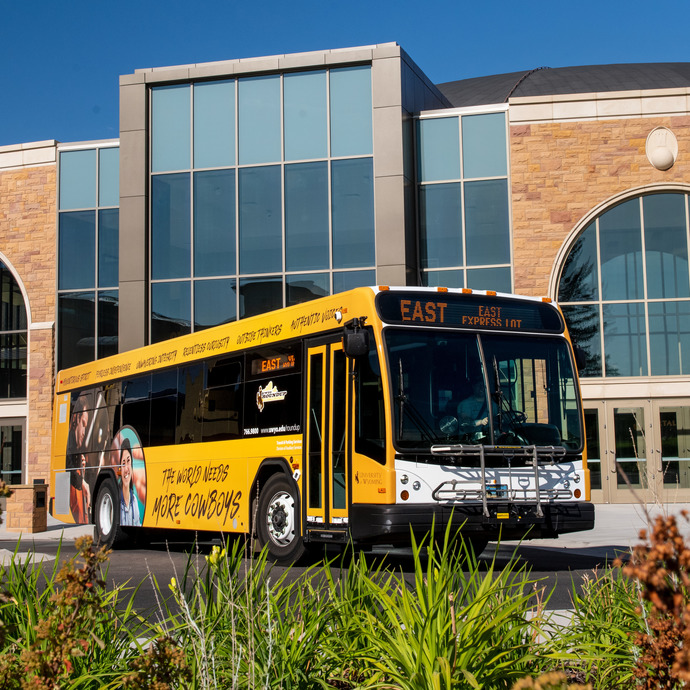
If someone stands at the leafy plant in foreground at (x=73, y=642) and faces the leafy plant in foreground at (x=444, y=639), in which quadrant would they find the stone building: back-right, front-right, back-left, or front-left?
front-left

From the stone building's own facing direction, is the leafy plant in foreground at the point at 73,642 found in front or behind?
in front

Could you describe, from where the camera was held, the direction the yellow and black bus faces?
facing the viewer and to the right of the viewer

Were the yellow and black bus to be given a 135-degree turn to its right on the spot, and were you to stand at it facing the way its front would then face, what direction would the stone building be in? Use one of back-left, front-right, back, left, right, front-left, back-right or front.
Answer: right

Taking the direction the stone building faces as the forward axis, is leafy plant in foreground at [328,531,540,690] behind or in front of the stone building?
in front

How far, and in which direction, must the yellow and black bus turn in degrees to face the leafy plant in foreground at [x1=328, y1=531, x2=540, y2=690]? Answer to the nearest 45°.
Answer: approximately 45° to its right

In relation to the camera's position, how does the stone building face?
facing the viewer
